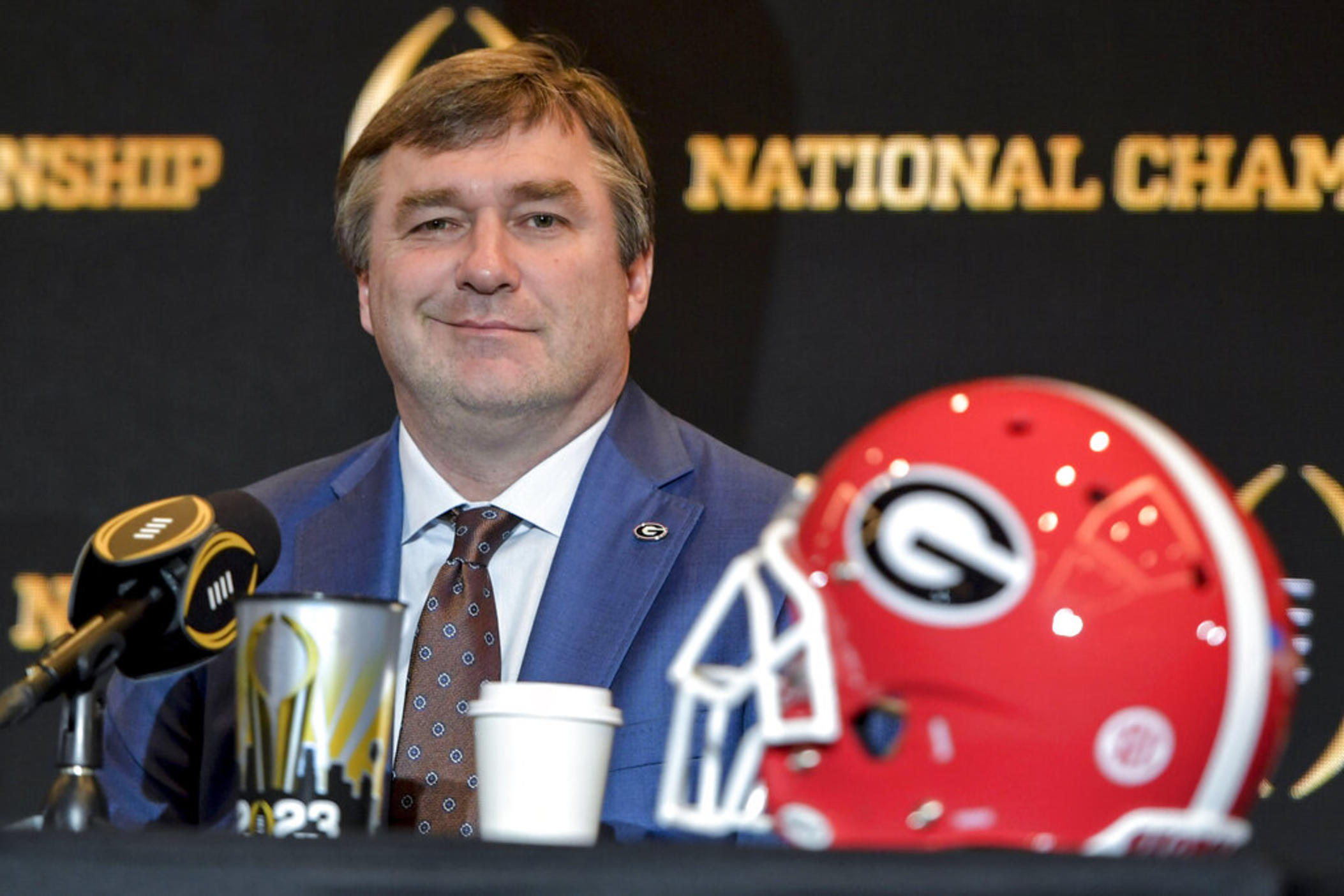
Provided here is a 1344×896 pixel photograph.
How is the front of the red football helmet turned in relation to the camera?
facing away from the viewer and to the left of the viewer

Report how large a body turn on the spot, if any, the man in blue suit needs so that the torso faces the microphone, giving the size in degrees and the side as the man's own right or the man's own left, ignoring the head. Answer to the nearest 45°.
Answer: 0° — they already face it

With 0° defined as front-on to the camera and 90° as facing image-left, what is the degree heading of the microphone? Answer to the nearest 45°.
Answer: approximately 225°

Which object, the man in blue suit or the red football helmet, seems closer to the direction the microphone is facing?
the man in blue suit

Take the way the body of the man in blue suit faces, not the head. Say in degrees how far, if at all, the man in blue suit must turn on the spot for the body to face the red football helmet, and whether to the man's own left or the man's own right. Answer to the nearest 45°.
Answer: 0° — they already face it

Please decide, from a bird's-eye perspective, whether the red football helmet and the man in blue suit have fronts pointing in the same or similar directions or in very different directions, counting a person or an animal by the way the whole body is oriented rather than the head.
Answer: very different directions

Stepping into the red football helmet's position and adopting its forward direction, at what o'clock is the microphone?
The microphone is roughly at 11 o'clock from the red football helmet.

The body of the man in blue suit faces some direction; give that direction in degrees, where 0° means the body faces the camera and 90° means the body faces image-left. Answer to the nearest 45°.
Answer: approximately 0°
